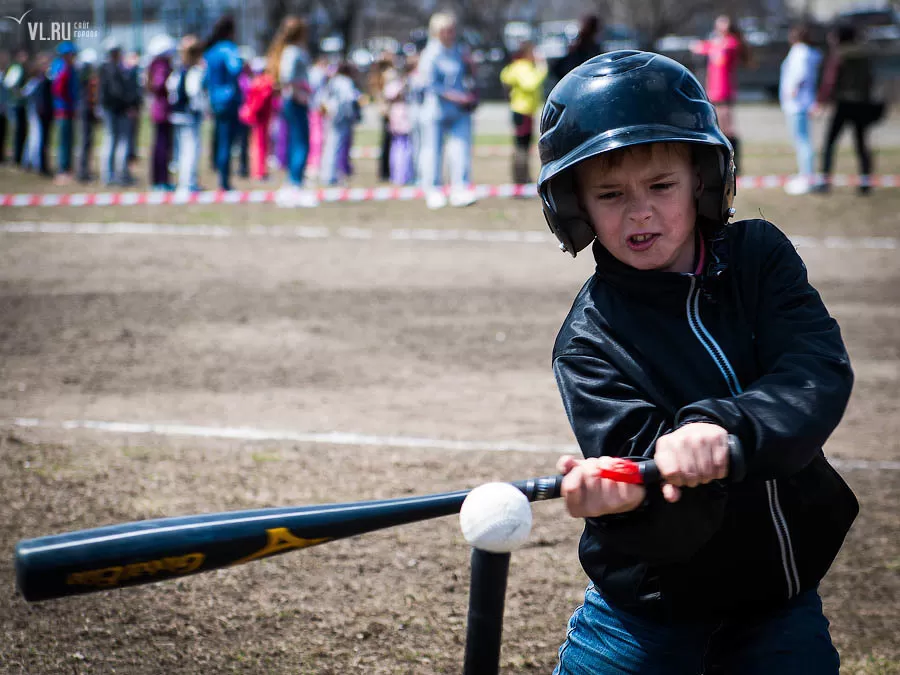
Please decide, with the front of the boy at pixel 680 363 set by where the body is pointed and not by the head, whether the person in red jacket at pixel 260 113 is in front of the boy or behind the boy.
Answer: behind

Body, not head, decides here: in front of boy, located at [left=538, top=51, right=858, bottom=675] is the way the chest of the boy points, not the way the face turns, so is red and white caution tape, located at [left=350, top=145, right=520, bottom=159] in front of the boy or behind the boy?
behind

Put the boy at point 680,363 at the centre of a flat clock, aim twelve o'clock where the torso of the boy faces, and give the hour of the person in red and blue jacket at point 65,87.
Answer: The person in red and blue jacket is roughly at 5 o'clock from the boy.
